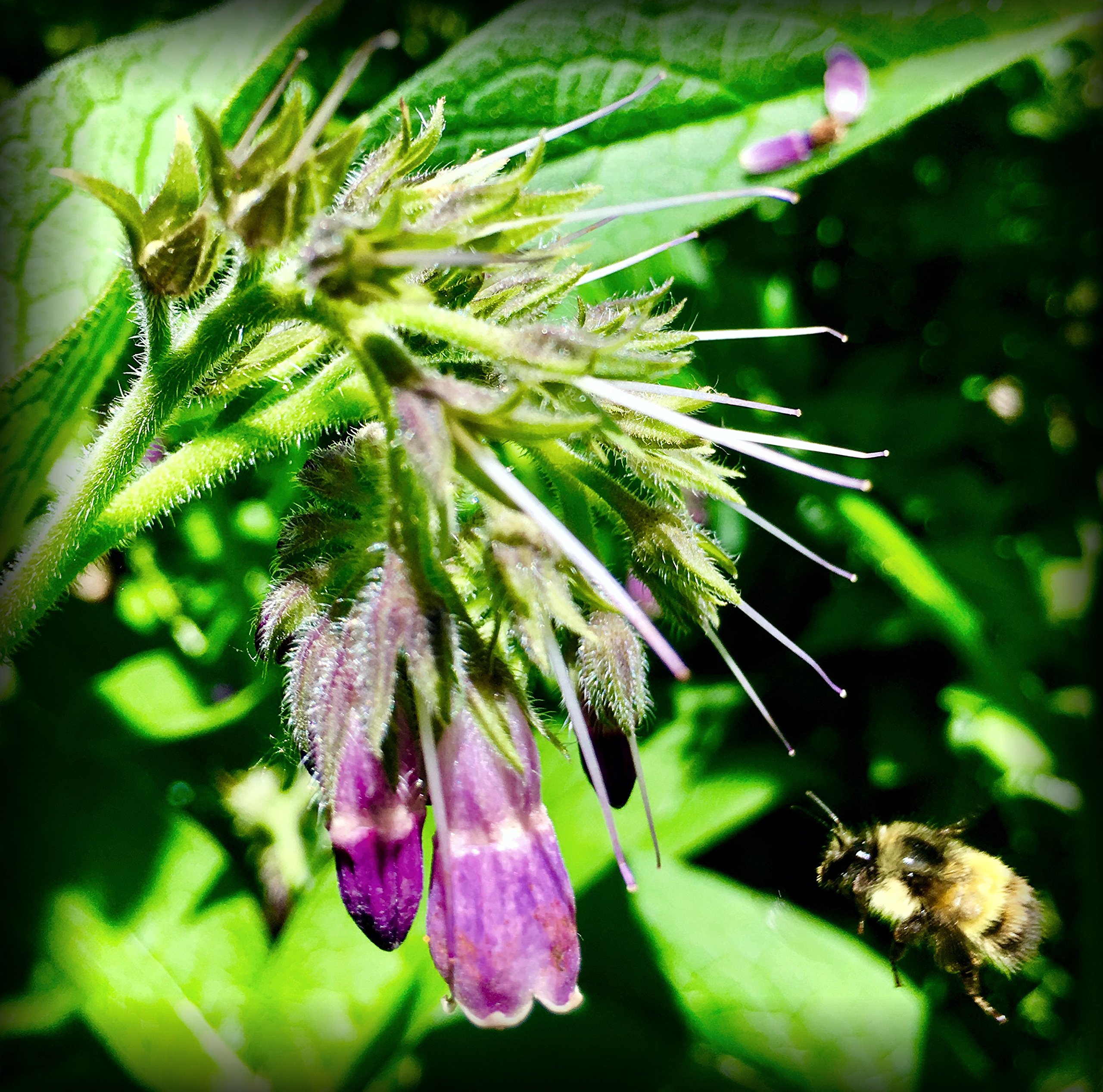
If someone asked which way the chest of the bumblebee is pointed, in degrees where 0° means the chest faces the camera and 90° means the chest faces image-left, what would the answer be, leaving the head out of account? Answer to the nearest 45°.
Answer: approximately 90°
